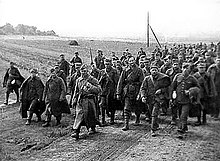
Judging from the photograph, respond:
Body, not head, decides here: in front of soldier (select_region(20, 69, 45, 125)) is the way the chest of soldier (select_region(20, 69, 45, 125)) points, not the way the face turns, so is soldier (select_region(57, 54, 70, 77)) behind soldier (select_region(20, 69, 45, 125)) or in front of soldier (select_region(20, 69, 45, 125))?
behind

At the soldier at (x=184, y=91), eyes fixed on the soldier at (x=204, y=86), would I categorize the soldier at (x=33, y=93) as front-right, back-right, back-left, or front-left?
back-left

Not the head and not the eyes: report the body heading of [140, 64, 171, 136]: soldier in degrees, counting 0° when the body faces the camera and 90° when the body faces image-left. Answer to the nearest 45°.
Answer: approximately 0°

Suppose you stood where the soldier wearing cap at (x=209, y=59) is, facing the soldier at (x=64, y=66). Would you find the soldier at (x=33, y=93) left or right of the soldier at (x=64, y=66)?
left

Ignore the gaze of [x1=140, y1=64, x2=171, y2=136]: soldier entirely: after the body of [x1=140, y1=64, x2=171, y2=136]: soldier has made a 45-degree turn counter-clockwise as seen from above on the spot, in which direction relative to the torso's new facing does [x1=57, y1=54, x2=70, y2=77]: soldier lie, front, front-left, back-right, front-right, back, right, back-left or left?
back

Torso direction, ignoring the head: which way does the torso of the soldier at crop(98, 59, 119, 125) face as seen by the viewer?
toward the camera

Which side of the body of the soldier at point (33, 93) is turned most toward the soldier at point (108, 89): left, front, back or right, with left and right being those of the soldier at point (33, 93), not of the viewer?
left

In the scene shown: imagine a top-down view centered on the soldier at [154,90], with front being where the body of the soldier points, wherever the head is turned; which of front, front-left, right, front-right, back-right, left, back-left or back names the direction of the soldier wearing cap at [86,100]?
right

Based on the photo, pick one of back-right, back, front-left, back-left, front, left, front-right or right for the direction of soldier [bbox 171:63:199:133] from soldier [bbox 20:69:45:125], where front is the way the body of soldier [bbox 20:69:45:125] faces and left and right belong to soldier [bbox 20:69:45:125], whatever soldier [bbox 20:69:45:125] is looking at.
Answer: front-left

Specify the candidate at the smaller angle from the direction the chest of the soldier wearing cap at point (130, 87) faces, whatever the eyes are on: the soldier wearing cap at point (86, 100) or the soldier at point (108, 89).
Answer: the soldier wearing cap

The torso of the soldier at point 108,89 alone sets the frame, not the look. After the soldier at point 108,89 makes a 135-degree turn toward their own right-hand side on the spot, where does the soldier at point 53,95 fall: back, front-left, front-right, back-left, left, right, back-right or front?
front-left

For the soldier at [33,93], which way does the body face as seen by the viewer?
toward the camera

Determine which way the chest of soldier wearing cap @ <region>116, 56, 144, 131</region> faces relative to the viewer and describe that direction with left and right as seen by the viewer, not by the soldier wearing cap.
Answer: facing the viewer

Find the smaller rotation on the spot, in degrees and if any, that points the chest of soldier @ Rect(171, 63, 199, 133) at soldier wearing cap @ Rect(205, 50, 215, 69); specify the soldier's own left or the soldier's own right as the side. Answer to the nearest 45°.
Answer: approximately 135° to the soldier's own left
